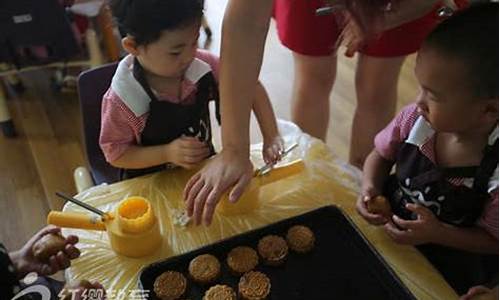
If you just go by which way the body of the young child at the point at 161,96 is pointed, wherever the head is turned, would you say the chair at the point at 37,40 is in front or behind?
behind

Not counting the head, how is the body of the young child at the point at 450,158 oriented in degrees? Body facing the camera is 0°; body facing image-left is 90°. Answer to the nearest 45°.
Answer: approximately 45°

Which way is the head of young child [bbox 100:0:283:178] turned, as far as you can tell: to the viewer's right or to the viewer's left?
to the viewer's right

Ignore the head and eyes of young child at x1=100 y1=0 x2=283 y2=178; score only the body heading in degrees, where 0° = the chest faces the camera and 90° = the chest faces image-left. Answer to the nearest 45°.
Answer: approximately 315°

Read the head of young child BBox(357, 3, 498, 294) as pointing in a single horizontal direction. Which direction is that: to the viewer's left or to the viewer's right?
to the viewer's left
